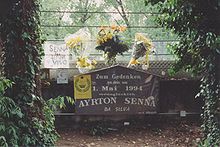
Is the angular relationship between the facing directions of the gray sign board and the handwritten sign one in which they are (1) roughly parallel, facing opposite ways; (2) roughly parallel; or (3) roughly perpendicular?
roughly parallel

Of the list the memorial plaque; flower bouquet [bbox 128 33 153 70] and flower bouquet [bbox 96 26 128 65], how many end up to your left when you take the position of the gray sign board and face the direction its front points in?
3

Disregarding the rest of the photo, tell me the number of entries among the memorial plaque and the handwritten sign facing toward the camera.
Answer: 2

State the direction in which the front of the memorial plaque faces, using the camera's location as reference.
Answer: facing the viewer

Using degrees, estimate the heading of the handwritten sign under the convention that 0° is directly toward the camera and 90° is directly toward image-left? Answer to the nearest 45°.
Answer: approximately 0°
